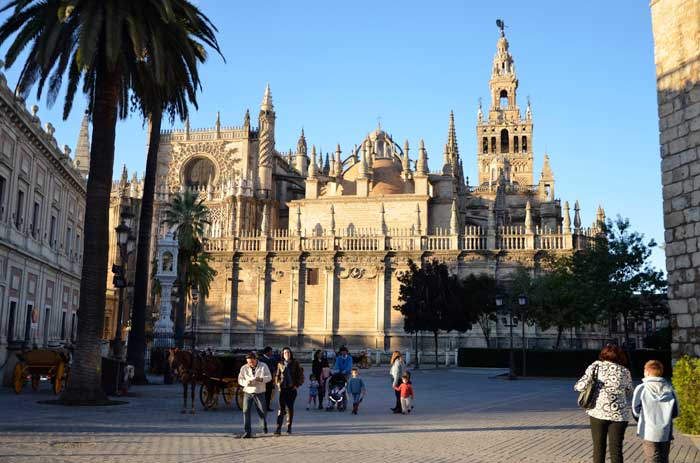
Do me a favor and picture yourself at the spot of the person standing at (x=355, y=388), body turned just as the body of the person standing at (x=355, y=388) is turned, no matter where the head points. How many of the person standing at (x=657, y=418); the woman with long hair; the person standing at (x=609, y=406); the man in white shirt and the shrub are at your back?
0

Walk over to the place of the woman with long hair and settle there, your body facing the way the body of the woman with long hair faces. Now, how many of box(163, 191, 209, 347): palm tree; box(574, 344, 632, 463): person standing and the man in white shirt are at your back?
1

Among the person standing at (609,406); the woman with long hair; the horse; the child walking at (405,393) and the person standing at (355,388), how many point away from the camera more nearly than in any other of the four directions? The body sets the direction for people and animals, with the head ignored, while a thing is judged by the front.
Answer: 1

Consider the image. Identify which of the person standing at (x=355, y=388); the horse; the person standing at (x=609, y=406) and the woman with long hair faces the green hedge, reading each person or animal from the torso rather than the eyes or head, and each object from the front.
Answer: the person standing at (x=609, y=406)

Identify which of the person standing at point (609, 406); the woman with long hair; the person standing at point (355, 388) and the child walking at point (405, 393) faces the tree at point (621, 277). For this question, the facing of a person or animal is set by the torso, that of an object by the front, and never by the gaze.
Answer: the person standing at point (609, 406)

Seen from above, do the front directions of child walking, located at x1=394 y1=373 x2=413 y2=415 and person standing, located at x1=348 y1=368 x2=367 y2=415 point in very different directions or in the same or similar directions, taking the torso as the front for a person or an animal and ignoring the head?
same or similar directions

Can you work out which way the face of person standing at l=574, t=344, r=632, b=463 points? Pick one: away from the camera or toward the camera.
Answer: away from the camera

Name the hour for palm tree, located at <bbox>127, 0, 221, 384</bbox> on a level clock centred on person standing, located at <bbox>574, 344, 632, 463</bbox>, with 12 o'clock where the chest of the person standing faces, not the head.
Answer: The palm tree is roughly at 10 o'clock from the person standing.

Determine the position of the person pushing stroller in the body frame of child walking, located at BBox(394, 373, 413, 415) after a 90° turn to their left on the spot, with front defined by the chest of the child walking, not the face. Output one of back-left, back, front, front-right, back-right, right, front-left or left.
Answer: back-left

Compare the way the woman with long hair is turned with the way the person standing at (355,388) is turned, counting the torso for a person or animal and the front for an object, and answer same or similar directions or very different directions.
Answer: same or similar directions

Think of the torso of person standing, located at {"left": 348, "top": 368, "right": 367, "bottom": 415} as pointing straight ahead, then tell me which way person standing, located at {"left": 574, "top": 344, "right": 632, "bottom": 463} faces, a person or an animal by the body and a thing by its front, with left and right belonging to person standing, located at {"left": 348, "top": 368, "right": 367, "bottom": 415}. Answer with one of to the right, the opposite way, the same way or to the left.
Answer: the opposite way

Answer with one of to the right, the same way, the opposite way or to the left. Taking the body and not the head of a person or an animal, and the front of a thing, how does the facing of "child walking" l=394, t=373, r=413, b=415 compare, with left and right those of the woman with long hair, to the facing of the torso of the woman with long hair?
the same way

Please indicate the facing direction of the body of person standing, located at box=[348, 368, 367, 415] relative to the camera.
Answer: toward the camera

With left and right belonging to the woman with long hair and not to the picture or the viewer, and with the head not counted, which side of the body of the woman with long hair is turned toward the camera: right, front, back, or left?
front

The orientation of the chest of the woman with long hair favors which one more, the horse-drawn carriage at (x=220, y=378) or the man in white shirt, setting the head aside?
the man in white shirt

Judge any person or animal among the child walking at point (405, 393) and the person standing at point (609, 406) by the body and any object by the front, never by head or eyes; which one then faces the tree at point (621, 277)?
the person standing

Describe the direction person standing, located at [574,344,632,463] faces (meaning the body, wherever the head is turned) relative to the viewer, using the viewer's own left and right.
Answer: facing away from the viewer

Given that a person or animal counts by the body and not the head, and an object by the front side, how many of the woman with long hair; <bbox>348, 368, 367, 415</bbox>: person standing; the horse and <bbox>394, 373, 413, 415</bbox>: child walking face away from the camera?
0

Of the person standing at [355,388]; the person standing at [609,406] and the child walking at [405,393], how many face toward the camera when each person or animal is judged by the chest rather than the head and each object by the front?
2

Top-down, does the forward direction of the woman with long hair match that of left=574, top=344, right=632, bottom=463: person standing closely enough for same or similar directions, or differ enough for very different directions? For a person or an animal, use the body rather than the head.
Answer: very different directions
